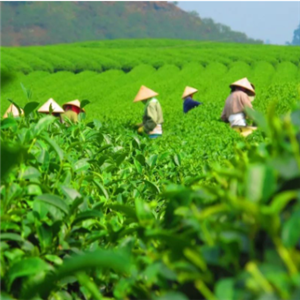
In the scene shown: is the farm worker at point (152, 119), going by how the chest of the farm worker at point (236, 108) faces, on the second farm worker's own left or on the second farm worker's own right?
on the second farm worker's own left

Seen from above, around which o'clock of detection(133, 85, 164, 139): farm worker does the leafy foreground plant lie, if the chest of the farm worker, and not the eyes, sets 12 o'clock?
The leafy foreground plant is roughly at 9 o'clock from the farm worker.

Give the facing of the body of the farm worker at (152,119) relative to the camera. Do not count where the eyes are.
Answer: to the viewer's left

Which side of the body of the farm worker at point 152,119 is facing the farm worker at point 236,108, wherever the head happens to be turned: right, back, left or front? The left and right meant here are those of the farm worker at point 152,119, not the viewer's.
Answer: back
